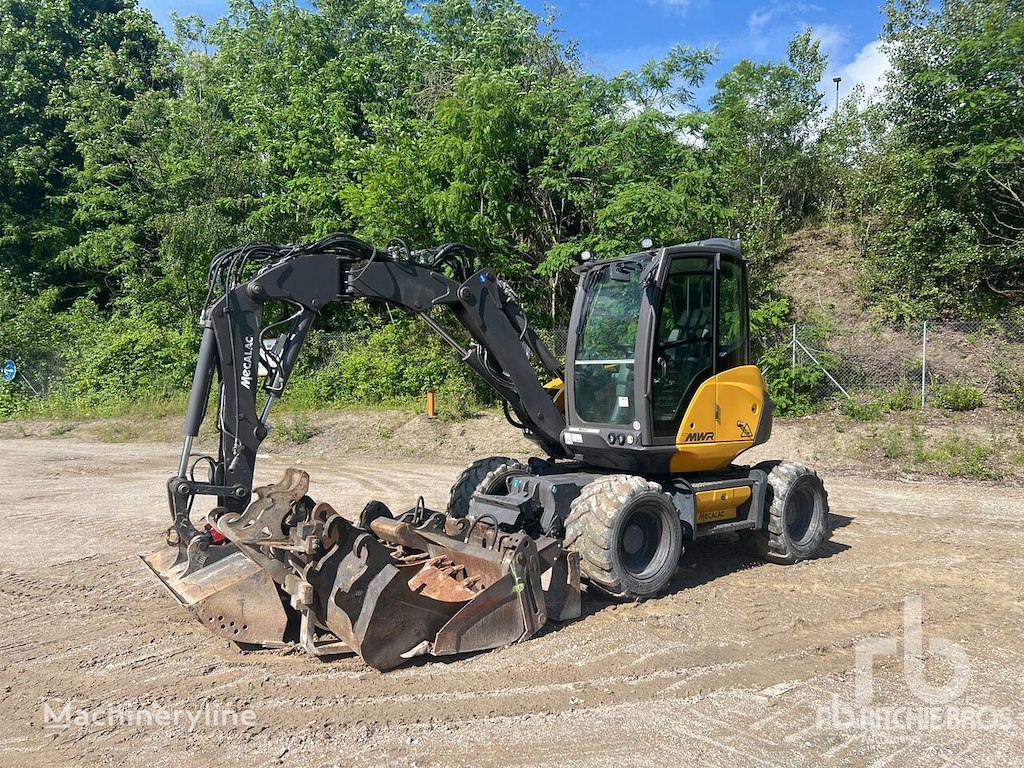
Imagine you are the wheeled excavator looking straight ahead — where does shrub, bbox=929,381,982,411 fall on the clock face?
The shrub is roughly at 6 o'clock from the wheeled excavator.

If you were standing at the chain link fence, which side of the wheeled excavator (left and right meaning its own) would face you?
back

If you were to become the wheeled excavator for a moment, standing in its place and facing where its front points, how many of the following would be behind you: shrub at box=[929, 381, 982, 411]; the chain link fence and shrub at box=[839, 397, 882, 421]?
3

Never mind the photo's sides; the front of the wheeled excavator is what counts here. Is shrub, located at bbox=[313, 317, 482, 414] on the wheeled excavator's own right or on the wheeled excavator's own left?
on the wheeled excavator's own right

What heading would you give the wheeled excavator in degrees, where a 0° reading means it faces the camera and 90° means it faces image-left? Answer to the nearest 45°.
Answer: approximately 45°

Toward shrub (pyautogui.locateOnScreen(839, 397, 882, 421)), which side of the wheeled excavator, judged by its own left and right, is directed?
back
